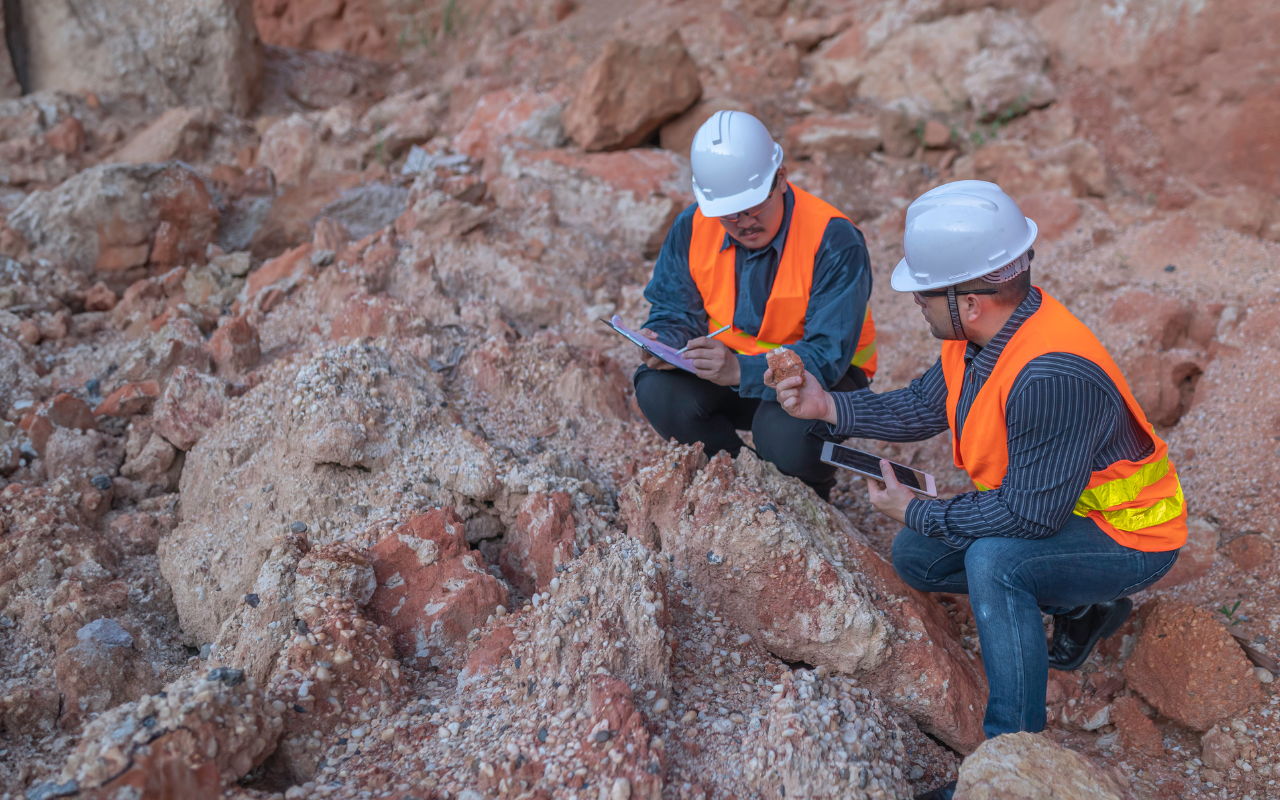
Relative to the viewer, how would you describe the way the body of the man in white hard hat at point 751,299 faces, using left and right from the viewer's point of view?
facing the viewer and to the left of the viewer

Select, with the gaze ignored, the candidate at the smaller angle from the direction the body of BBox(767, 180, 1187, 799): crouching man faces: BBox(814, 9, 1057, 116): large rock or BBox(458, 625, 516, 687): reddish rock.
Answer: the reddish rock

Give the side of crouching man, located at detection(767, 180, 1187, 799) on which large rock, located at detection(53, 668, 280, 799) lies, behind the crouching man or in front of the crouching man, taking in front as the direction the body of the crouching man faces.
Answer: in front

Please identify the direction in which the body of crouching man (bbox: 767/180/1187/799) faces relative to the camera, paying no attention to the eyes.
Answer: to the viewer's left

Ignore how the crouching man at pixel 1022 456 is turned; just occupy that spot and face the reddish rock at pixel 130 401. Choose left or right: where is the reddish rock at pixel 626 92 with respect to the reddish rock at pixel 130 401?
right

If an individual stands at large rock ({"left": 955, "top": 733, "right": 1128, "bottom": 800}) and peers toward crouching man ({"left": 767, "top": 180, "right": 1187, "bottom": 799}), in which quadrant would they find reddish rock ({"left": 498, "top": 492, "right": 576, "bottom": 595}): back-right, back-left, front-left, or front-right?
front-left

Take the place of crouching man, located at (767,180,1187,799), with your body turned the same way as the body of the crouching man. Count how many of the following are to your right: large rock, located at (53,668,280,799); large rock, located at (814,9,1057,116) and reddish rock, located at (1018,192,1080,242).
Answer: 2

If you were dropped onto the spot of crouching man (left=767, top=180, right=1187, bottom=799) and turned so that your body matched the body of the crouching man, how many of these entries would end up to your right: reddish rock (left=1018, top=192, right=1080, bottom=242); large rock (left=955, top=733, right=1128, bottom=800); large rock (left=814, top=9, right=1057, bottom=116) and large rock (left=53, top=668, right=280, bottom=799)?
2

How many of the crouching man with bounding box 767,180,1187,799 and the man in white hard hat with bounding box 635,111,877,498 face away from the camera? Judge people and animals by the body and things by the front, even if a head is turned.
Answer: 0

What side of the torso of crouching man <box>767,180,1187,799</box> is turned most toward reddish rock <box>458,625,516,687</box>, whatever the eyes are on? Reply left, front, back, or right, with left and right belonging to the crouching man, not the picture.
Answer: front

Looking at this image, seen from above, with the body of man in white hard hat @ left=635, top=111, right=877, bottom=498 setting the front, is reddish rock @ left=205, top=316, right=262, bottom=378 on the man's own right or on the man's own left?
on the man's own right

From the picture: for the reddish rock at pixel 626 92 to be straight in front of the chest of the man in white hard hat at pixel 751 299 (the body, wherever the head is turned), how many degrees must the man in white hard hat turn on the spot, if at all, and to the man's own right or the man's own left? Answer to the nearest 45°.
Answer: approximately 135° to the man's own right

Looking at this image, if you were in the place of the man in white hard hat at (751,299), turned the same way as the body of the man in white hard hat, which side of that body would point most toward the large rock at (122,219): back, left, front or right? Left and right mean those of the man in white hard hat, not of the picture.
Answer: right

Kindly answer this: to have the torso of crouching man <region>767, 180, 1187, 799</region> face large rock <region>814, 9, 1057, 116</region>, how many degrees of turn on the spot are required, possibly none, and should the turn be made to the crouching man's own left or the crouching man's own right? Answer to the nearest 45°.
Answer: approximately 90° to the crouching man's own right
